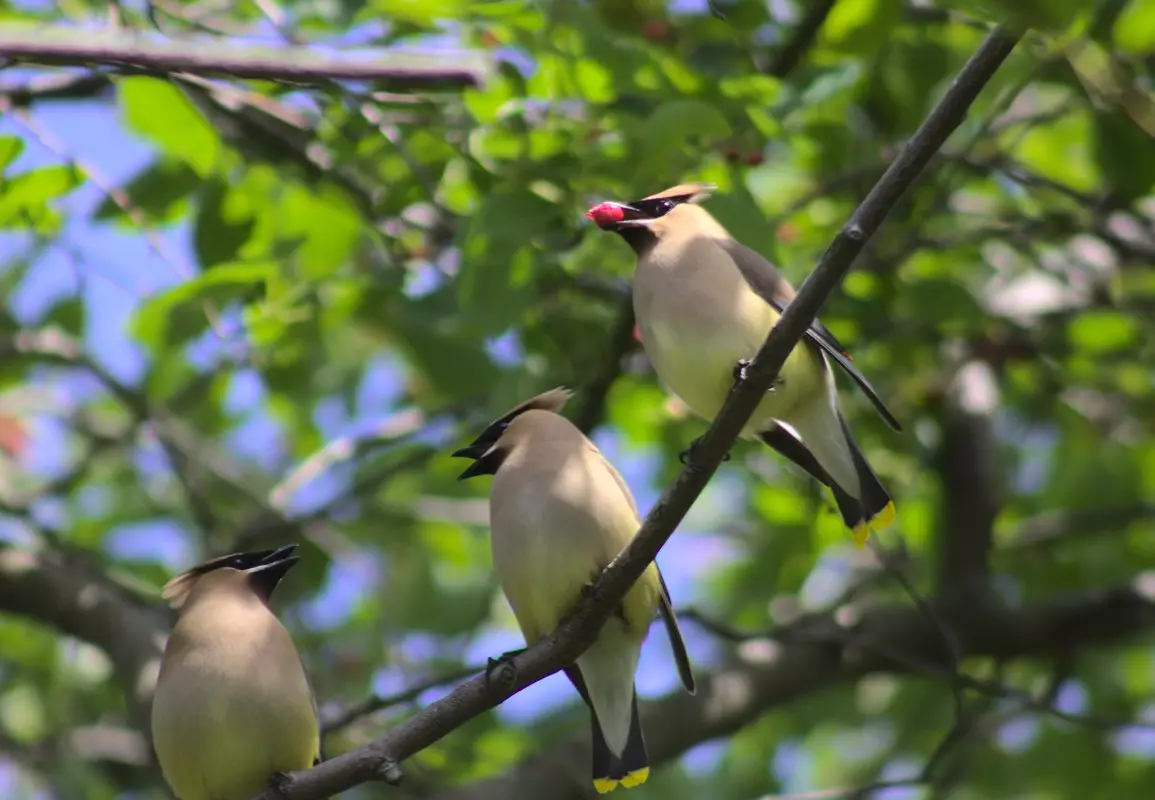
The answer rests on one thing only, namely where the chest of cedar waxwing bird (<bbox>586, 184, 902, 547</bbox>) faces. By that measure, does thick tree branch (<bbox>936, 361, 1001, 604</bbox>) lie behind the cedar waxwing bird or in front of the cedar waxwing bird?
behind

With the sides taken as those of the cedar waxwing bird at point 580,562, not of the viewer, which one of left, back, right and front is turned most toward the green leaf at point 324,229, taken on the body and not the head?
right

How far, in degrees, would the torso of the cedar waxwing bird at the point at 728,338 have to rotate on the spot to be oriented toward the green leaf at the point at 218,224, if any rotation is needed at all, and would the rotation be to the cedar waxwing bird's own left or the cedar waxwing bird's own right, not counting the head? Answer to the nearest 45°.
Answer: approximately 45° to the cedar waxwing bird's own right

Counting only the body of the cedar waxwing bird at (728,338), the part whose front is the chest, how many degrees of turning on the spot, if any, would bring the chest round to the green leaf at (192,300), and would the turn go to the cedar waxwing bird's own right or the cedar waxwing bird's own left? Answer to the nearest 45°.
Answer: approximately 45° to the cedar waxwing bird's own right

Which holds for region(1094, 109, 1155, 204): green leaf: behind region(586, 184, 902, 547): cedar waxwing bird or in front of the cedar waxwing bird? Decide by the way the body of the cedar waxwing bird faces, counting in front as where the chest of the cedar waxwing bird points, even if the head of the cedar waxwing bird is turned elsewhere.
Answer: behind

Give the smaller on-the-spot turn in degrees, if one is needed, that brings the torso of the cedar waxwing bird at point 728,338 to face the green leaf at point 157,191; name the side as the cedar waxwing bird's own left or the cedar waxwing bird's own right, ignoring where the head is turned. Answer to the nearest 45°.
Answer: approximately 45° to the cedar waxwing bird's own right

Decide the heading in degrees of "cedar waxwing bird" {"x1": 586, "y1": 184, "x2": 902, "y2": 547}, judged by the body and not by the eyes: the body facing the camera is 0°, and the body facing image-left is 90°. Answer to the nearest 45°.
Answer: approximately 45°
